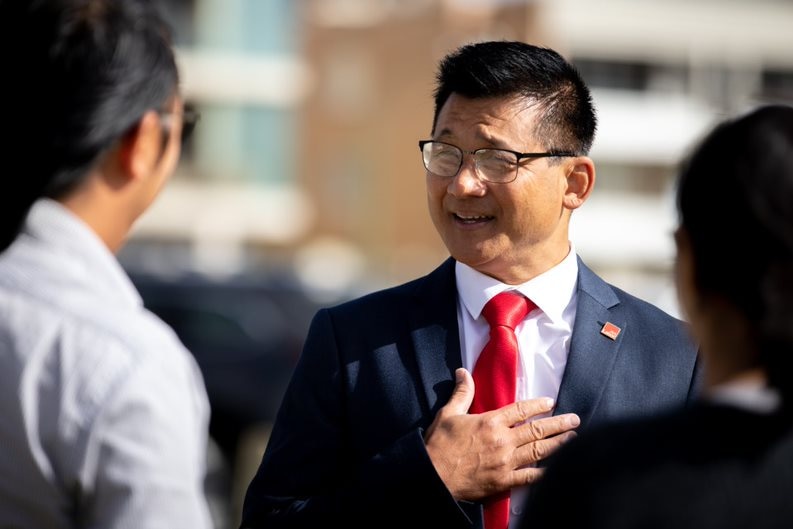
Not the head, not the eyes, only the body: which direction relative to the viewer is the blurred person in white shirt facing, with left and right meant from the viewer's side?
facing away from the viewer and to the right of the viewer

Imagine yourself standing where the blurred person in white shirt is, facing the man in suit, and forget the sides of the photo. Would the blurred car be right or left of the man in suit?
left

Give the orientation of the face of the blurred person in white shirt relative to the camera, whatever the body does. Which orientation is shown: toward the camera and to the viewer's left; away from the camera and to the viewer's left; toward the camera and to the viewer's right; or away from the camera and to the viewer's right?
away from the camera and to the viewer's right

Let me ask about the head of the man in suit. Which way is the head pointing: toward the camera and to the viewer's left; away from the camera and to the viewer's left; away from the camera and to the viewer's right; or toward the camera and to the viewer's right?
toward the camera and to the viewer's left

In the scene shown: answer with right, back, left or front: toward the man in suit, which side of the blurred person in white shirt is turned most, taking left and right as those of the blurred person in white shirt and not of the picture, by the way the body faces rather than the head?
front

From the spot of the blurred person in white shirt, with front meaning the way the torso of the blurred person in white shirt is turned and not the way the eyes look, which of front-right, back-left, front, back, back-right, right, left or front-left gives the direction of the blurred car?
front-left
